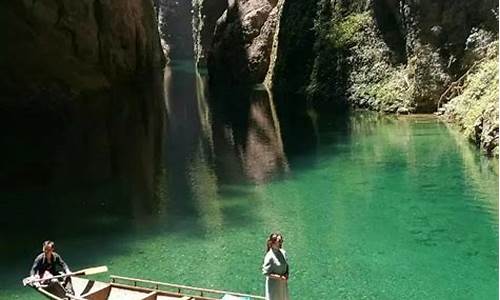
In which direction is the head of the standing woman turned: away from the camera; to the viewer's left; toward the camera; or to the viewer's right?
toward the camera

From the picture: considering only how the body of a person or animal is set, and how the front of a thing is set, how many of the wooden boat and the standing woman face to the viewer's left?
0

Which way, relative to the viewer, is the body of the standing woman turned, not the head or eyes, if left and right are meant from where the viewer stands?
facing the viewer and to the right of the viewer
